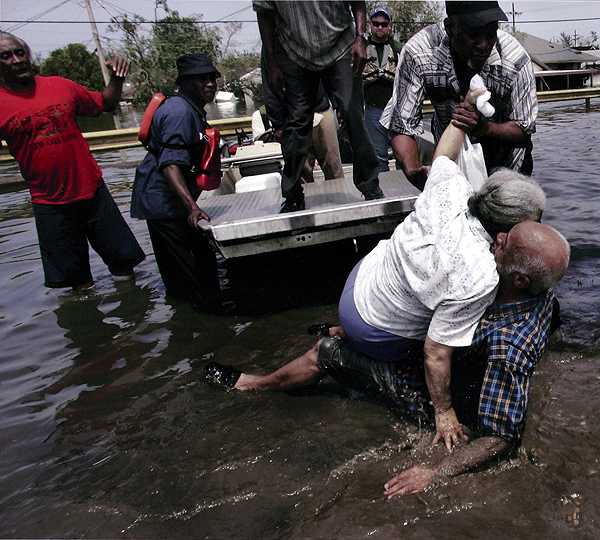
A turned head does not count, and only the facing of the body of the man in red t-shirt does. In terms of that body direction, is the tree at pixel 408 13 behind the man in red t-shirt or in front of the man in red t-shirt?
behind

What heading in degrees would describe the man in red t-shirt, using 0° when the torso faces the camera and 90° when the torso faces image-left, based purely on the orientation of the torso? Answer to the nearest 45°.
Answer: approximately 0°

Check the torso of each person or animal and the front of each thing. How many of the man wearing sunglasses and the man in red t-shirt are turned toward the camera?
2

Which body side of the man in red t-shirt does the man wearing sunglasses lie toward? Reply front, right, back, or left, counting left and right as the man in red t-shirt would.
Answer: left
